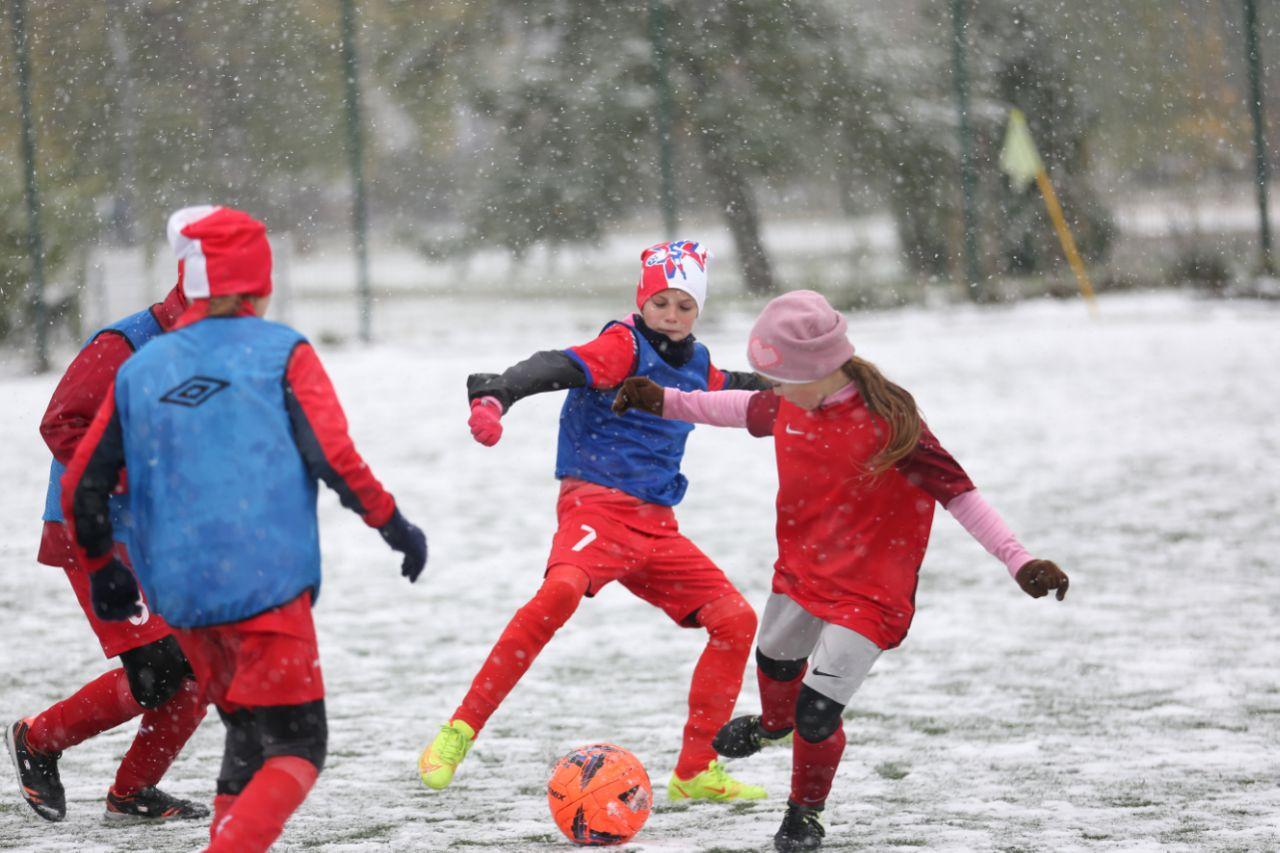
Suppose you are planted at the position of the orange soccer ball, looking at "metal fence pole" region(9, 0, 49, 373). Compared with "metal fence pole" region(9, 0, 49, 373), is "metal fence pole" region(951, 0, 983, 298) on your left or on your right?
right

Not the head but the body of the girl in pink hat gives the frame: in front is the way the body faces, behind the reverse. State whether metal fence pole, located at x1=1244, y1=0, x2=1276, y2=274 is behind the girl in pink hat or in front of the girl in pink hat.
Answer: behind

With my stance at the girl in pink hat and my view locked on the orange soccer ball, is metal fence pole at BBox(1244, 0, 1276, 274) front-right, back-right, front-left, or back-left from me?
back-right

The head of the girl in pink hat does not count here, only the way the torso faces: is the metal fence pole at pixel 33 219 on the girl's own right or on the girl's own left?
on the girl's own right

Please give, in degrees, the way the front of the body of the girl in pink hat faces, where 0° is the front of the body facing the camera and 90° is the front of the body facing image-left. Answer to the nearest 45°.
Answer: approximately 45°

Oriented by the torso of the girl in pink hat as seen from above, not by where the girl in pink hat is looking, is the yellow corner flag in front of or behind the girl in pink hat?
behind

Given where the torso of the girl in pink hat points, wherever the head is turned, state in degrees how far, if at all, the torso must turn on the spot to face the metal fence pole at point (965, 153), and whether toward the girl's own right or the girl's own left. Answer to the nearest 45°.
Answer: approximately 135° to the girl's own right
